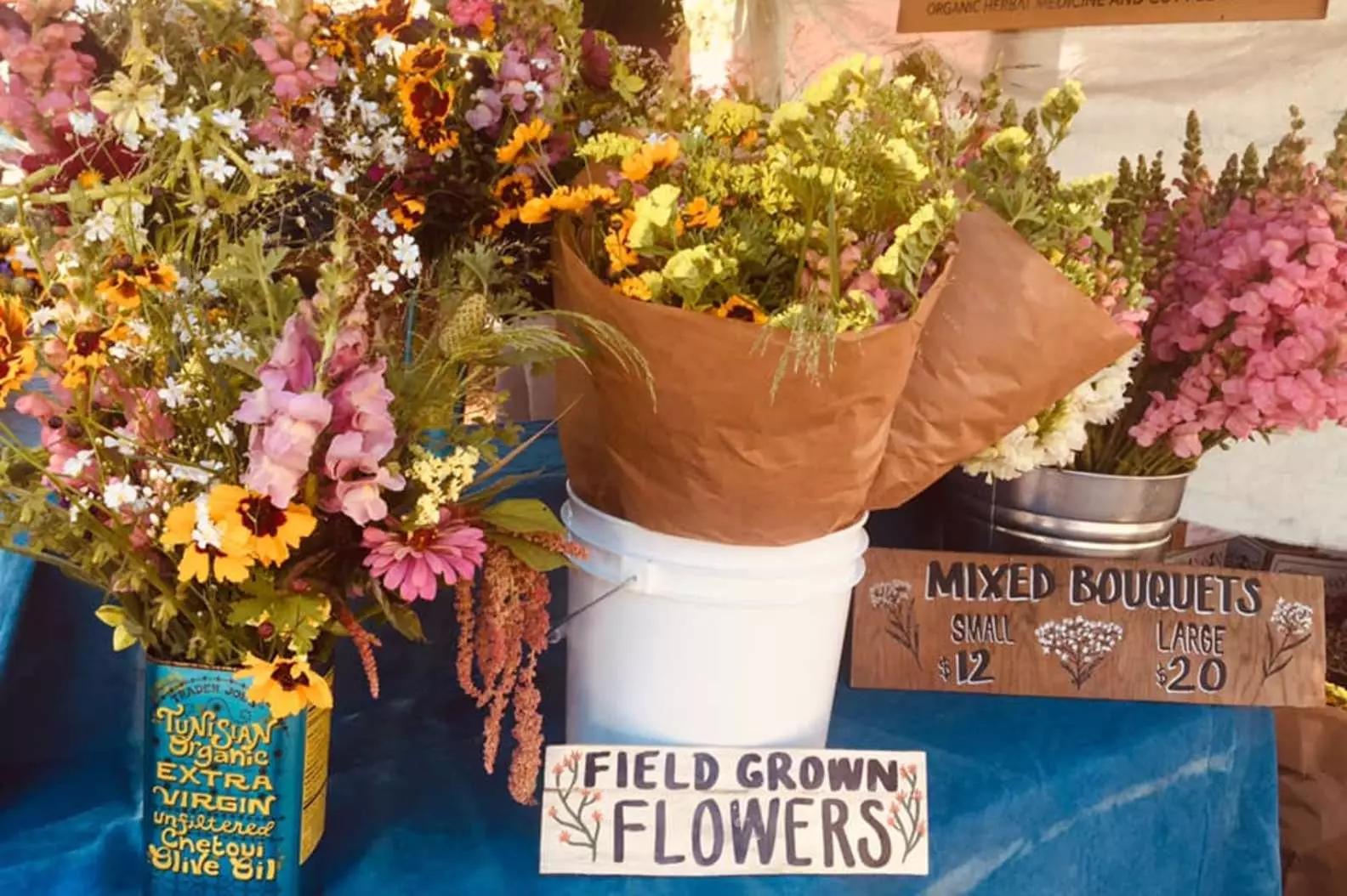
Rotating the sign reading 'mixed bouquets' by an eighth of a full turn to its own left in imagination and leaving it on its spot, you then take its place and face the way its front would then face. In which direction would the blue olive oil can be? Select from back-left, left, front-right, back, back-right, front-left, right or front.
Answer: right

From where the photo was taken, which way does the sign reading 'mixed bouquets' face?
toward the camera

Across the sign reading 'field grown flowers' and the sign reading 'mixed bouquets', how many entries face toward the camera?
2

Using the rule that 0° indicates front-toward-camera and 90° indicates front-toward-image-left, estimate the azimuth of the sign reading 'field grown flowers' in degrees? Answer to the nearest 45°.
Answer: approximately 0°
